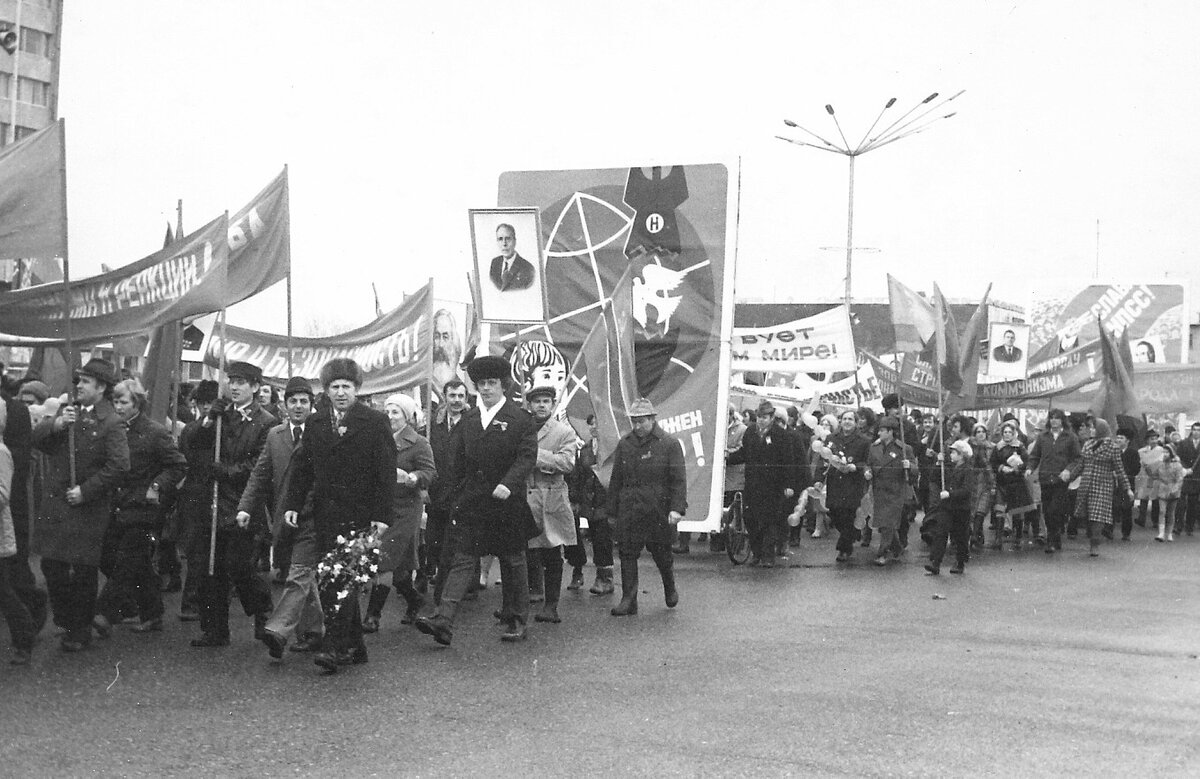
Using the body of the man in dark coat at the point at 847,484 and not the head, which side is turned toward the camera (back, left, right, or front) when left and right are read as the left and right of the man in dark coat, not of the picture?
front

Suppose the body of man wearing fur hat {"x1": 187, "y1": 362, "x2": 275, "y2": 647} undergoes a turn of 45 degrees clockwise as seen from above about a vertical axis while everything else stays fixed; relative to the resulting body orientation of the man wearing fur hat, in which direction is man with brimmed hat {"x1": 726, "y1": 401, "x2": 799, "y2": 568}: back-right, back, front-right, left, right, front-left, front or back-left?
back-right

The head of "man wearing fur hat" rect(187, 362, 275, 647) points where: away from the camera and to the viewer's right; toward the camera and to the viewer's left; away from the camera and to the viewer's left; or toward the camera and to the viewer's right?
toward the camera and to the viewer's left

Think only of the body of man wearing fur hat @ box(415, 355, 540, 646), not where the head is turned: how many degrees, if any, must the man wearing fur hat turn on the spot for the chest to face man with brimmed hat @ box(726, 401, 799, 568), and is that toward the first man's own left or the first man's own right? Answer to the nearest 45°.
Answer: approximately 180°

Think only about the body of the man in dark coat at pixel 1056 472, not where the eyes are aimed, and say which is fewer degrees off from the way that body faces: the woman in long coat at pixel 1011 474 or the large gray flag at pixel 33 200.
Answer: the large gray flag

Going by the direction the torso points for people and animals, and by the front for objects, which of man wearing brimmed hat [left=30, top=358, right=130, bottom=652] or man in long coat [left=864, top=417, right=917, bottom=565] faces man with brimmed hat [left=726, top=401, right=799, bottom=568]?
the man in long coat

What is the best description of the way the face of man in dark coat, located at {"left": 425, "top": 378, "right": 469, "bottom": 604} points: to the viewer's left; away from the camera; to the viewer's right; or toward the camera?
toward the camera

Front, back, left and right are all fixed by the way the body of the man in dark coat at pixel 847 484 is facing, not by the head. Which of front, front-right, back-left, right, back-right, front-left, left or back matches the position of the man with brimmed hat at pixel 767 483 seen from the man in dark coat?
front-right

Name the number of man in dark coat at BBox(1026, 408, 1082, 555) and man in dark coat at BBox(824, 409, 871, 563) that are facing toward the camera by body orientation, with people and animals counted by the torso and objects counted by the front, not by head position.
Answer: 2

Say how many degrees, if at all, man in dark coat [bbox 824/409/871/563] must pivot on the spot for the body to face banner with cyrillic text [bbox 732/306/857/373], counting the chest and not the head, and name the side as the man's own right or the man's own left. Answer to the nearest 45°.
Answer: approximately 180°

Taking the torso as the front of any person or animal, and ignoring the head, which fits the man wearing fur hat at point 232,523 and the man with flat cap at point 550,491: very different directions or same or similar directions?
same or similar directions

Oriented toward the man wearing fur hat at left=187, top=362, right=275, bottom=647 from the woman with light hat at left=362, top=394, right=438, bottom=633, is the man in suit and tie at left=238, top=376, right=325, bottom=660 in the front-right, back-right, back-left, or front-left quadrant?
front-left

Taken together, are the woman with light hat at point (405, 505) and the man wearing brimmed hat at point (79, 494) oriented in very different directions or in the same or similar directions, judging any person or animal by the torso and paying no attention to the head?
same or similar directions

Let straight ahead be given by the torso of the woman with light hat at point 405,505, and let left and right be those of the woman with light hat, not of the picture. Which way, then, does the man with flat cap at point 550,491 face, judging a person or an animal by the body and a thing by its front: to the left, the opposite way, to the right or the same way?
the same way

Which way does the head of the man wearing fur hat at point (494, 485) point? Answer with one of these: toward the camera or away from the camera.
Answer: toward the camera

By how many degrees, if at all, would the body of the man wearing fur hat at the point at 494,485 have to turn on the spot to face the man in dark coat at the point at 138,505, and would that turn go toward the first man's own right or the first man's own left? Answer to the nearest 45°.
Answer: approximately 45° to the first man's own right

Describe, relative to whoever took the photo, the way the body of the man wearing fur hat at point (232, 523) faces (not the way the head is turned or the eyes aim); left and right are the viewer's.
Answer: facing the viewer and to the left of the viewer

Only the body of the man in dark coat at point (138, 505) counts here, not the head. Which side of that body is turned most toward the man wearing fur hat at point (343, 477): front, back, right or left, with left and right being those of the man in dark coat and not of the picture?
left

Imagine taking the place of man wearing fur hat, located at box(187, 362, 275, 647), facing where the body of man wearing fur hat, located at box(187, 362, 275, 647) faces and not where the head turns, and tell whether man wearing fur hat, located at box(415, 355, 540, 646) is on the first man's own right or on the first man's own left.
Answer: on the first man's own left

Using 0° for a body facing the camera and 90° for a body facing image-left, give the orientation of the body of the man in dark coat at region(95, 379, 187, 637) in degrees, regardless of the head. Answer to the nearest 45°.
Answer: approximately 45°
